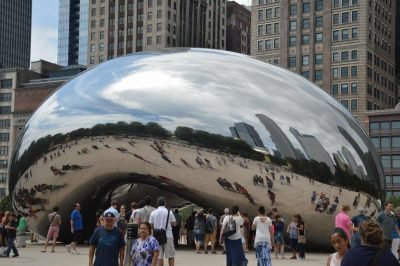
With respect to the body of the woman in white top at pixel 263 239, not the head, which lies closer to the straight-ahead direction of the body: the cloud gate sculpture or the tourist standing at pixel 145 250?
the cloud gate sculpture

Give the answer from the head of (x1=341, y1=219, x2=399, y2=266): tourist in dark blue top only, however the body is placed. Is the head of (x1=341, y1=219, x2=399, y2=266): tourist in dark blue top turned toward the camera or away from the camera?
away from the camera

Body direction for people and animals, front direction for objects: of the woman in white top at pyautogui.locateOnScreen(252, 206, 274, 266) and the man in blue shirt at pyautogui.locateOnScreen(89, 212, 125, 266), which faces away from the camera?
the woman in white top

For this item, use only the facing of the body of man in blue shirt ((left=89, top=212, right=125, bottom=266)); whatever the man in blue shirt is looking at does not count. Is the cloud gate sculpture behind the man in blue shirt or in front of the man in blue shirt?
behind

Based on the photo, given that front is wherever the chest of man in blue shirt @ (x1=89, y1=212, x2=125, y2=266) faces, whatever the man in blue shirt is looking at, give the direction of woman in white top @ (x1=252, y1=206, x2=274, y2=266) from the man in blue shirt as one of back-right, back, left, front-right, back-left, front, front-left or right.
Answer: back-left

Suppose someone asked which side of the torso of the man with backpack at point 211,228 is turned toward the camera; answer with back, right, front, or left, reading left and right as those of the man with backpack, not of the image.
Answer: back

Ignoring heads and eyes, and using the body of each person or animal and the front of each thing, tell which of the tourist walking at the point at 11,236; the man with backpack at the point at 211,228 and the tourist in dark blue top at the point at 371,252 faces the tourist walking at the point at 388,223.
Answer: the tourist in dark blue top at the point at 371,252

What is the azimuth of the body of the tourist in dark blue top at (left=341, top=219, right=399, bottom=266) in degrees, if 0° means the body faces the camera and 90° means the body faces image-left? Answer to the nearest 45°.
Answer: approximately 180°
